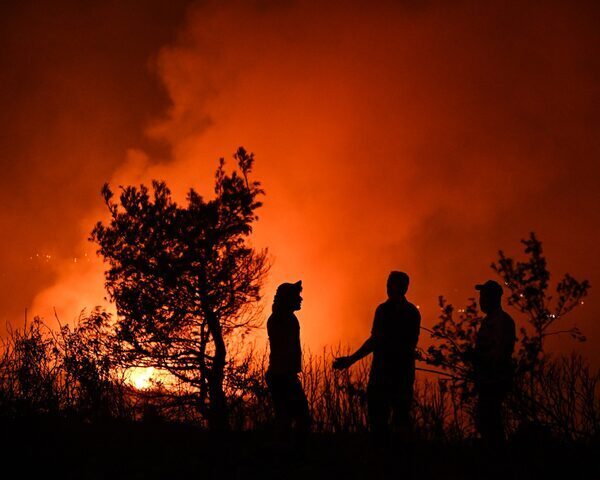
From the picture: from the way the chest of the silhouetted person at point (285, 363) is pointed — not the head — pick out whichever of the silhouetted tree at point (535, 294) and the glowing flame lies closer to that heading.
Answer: the silhouetted tree

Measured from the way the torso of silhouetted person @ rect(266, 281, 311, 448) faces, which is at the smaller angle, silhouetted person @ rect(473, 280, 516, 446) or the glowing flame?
the silhouetted person

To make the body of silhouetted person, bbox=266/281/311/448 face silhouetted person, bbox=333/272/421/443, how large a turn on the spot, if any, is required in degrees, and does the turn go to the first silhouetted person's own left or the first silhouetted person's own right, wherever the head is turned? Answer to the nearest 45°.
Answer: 0° — they already face them

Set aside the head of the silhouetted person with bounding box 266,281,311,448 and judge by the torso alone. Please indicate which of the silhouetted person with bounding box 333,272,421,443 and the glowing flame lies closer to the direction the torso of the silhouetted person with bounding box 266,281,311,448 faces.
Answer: the silhouetted person

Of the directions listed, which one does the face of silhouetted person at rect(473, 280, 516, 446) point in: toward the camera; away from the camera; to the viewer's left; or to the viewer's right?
to the viewer's left

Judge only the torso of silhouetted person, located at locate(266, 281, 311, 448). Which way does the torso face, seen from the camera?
to the viewer's right

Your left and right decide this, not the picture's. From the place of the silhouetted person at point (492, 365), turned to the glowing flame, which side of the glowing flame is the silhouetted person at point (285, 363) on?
left

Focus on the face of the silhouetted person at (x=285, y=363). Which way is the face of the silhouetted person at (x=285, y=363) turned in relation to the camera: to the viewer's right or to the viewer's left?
to the viewer's right

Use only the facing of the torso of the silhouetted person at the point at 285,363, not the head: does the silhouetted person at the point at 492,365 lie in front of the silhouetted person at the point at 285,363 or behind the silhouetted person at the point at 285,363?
in front

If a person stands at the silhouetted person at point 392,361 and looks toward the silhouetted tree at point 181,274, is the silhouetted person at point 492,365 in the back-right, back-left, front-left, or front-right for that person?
back-right

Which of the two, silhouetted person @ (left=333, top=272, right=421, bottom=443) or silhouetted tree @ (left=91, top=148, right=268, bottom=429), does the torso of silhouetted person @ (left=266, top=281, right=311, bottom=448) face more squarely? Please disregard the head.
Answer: the silhouetted person
